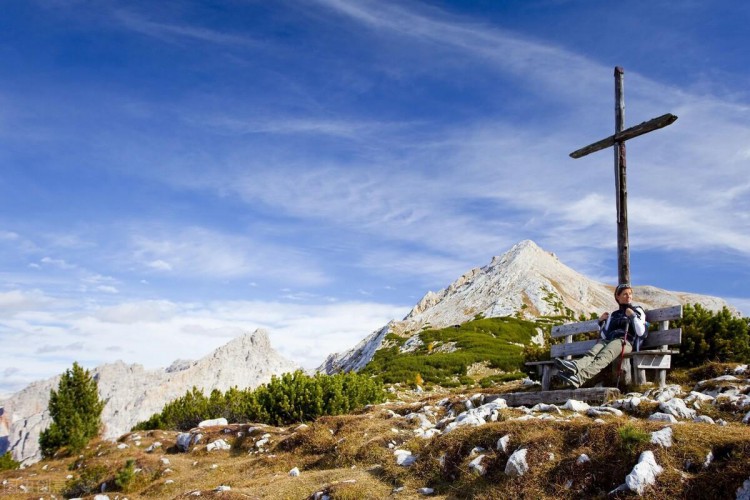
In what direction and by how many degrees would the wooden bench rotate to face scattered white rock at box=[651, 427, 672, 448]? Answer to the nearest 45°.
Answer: approximately 45° to its left

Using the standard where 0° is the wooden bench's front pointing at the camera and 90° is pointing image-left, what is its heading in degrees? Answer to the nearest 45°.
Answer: approximately 45°

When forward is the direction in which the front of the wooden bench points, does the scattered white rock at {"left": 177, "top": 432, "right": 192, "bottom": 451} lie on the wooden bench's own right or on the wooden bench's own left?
on the wooden bench's own right

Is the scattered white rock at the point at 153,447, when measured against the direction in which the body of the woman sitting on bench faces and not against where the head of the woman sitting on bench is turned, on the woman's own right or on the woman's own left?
on the woman's own right

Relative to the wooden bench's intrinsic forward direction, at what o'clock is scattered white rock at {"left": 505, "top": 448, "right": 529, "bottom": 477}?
The scattered white rock is roughly at 11 o'clock from the wooden bench.

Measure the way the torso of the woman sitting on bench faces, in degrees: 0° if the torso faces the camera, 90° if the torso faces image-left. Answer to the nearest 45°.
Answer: approximately 45°

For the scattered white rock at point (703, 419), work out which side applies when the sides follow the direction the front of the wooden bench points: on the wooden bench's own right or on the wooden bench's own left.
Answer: on the wooden bench's own left

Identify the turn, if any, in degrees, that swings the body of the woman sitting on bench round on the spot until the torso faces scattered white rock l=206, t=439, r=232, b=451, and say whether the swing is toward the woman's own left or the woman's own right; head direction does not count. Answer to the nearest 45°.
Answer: approximately 45° to the woman's own right
